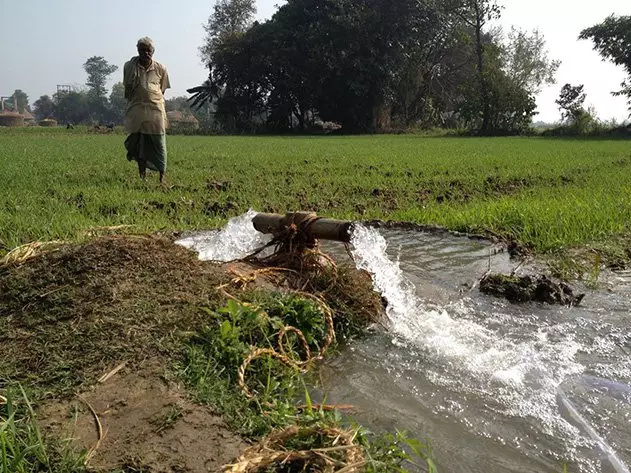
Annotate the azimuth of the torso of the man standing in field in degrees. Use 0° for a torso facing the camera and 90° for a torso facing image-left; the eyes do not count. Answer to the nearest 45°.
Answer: approximately 0°

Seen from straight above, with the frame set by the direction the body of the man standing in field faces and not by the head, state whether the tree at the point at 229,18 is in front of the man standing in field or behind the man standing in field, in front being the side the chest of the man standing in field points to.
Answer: behind

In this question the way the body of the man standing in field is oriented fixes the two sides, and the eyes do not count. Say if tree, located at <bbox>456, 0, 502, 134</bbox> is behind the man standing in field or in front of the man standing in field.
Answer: behind

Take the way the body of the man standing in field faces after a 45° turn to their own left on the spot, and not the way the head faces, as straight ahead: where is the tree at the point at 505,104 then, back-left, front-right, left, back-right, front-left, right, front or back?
left

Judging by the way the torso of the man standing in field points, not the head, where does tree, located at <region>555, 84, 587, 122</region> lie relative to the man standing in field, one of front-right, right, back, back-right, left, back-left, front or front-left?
back-left

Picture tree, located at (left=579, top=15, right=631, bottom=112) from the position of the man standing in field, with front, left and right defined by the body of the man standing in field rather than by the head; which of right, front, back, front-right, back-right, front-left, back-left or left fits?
back-left
